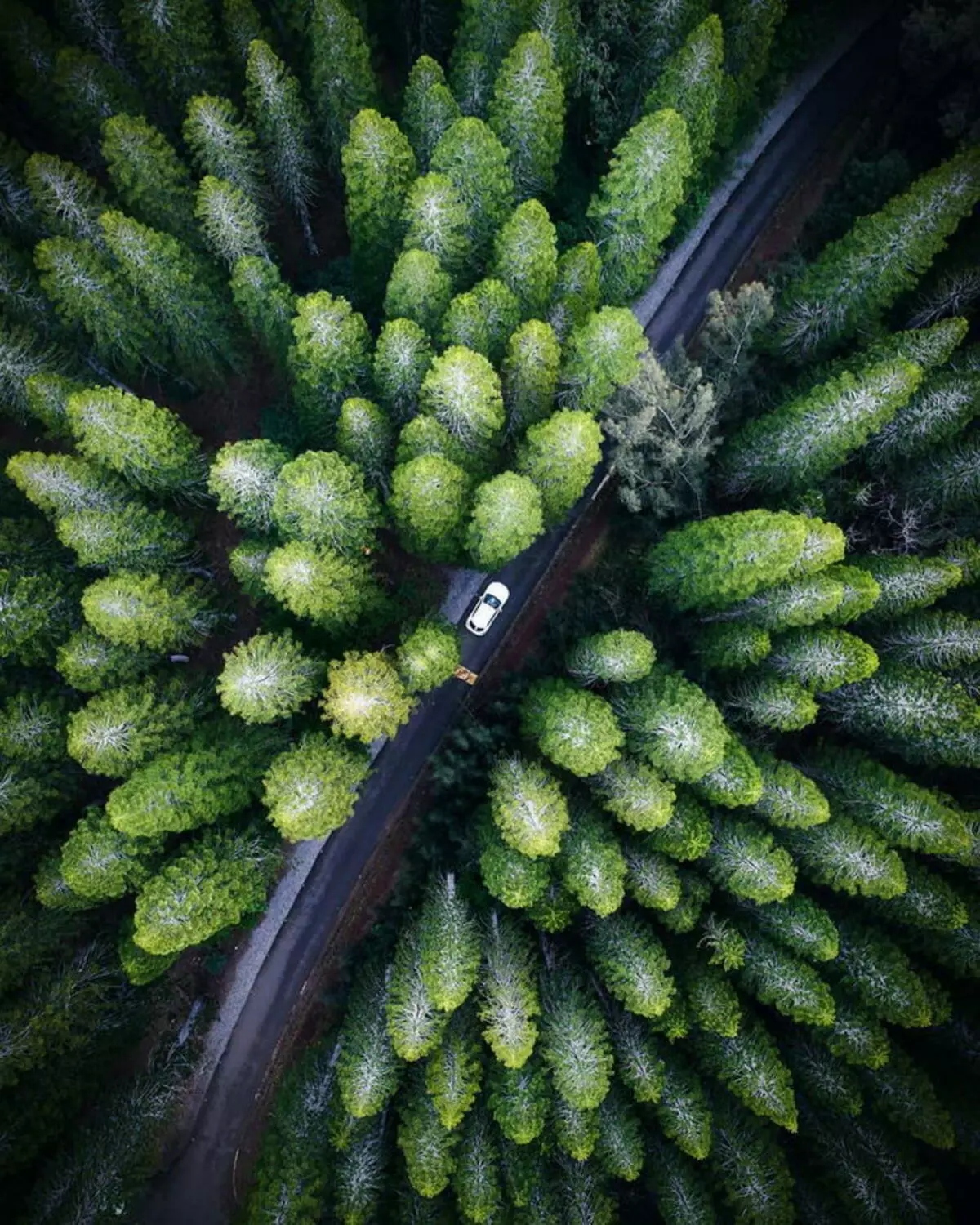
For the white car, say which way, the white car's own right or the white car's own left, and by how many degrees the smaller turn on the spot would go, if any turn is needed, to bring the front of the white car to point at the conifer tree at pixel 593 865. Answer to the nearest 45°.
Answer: approximately 135° to the white car's own right

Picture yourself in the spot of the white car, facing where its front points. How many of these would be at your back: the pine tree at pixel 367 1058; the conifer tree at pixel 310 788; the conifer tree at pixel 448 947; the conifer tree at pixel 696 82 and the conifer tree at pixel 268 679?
4

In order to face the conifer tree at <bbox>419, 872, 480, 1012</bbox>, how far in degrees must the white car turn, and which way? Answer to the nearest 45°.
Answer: approximately 180°

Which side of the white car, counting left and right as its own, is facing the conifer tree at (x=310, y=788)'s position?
back

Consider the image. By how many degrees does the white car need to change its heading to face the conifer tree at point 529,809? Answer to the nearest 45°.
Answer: approximately 135° to its right

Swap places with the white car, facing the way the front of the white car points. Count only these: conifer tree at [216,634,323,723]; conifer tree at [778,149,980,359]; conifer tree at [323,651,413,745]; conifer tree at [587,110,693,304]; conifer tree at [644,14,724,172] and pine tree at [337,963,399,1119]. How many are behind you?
3

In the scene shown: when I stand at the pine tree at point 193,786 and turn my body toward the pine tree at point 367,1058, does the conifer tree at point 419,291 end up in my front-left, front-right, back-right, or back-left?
back-left

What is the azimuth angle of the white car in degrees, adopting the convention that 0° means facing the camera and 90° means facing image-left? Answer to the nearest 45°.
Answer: approximately 225°

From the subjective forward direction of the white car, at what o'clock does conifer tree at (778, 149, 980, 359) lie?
The conifer tree is roughly at 2 o'clock from the white car.
